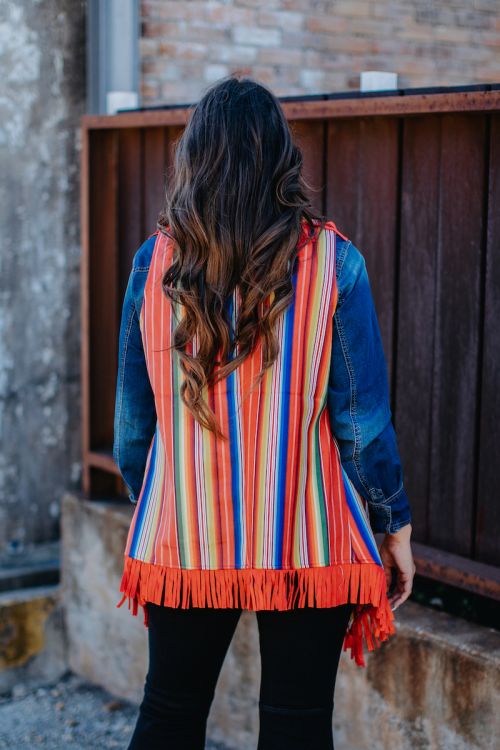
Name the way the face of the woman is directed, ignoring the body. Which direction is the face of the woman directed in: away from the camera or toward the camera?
away from the camera

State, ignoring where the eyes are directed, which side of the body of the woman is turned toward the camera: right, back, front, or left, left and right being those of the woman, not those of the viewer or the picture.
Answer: back

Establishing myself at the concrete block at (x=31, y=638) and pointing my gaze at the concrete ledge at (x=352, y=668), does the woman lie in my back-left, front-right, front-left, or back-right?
front-right

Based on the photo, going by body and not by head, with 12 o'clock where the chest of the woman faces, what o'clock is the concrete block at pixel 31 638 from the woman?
The concrete block is roughly at 11 o'clock from the woman.

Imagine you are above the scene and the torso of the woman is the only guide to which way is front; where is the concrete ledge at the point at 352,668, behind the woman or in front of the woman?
in front
